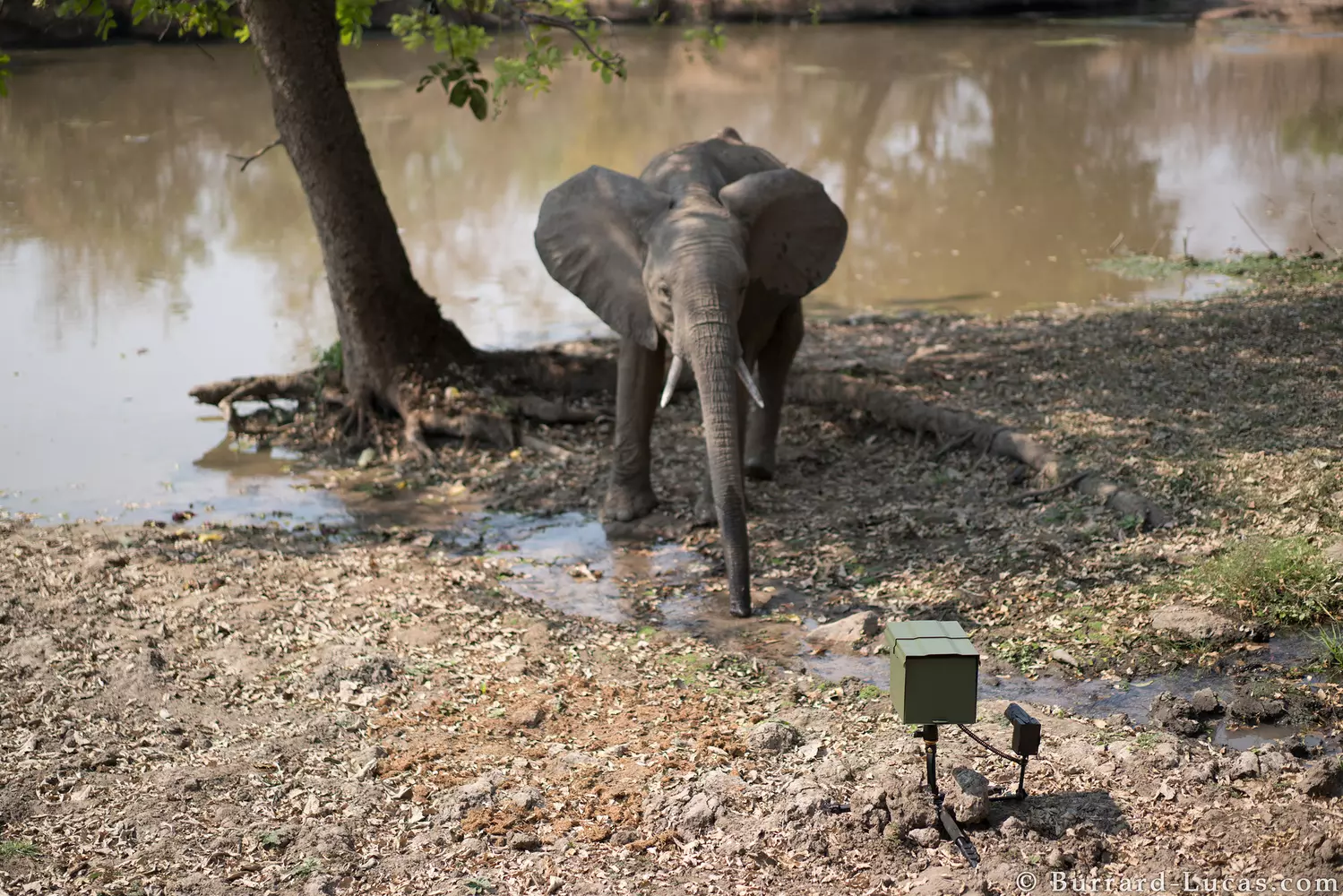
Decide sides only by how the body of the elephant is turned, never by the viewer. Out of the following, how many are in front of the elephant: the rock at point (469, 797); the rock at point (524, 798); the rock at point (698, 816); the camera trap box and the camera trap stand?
5

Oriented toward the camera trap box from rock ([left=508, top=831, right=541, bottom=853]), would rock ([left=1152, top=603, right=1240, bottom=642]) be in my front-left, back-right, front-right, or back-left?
front-left

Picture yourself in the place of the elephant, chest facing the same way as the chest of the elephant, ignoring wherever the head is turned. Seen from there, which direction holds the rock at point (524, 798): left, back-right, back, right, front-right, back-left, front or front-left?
front

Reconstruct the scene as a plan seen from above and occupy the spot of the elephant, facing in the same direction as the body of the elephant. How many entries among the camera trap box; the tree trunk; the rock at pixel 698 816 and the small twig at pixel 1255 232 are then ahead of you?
2

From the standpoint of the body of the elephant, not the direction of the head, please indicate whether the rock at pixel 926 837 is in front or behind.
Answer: in front

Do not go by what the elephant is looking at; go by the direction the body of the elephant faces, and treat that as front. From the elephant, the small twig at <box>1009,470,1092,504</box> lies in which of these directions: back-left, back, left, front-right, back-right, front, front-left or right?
left

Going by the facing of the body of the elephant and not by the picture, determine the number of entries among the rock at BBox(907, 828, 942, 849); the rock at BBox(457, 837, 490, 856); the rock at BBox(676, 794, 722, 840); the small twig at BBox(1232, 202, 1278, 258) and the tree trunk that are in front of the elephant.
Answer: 3

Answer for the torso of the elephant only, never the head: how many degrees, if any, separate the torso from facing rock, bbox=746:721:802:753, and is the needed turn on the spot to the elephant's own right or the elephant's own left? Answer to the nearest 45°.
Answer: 0° — it already faces it

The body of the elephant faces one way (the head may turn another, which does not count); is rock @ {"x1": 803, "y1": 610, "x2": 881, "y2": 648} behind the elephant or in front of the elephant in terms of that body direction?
in front

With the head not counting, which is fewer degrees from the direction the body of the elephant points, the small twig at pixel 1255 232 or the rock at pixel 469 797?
the rock

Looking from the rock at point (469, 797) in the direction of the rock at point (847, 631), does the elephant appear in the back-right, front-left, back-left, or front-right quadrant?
front-left

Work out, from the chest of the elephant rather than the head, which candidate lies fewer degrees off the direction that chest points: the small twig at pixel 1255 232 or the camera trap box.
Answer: the camera trap box

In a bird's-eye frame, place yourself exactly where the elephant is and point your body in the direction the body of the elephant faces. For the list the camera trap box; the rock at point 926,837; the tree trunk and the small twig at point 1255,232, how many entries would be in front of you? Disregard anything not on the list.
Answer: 2

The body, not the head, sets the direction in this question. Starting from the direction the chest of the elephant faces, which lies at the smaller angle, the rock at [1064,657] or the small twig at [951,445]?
the rock

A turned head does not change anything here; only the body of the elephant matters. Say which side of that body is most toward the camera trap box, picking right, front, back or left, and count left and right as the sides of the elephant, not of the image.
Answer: front

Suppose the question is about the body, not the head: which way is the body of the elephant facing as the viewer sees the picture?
toward the camera
